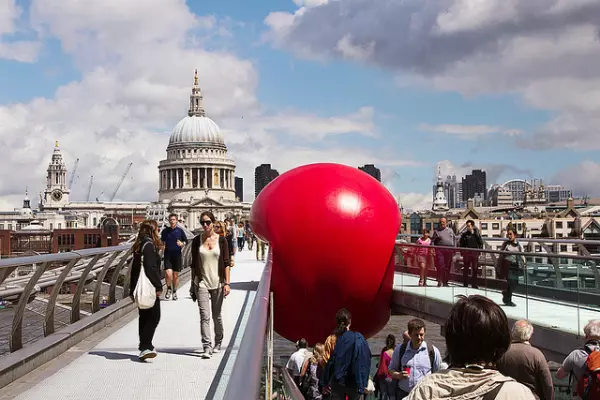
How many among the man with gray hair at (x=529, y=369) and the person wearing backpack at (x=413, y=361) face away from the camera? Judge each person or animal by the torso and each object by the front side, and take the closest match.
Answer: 1

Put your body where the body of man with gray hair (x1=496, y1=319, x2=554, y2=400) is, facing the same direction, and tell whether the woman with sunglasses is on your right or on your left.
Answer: on your left

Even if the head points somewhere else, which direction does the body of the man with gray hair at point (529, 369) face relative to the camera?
away from the camera

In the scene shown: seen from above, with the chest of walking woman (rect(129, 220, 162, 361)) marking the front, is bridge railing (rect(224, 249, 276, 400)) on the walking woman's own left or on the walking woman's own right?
on the walking woman's own right

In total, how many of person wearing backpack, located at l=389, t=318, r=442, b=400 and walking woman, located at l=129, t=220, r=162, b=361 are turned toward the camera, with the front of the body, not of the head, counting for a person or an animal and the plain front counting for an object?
1

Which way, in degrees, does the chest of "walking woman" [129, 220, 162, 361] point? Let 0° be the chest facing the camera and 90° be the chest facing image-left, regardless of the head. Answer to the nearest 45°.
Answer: approximately 225°

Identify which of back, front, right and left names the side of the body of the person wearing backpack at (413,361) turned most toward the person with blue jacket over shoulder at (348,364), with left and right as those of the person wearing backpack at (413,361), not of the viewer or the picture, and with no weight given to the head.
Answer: right

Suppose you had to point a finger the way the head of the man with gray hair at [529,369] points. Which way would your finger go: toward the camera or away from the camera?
away from the camera

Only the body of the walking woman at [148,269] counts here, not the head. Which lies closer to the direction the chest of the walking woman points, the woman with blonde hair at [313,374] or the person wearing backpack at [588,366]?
the woman with blonde hair

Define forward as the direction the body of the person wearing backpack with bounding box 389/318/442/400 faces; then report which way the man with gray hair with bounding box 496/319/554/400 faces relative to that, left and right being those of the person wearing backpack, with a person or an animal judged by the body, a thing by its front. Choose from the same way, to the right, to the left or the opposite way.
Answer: the opposite way
